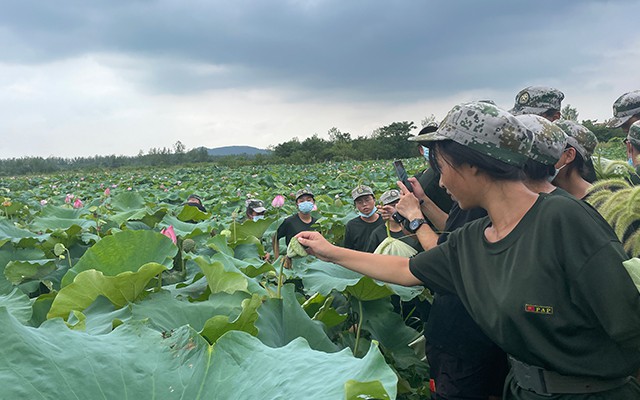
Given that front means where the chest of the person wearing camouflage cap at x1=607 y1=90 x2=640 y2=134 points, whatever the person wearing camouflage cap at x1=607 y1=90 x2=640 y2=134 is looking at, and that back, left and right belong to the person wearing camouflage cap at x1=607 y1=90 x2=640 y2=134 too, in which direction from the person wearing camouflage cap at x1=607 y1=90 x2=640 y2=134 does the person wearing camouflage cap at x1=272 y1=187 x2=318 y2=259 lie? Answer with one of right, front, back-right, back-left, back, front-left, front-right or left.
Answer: front

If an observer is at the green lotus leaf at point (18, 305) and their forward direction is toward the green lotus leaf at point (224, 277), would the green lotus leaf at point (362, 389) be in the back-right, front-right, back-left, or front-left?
front-right

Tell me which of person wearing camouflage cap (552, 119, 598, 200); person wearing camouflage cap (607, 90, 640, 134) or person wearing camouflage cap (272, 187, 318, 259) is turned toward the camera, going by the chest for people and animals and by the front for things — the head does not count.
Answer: person wearing camouflage cap (272, 187, 318, 259)

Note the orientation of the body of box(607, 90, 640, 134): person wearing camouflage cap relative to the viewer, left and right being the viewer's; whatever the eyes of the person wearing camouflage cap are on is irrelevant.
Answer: facing to the left of the viewer

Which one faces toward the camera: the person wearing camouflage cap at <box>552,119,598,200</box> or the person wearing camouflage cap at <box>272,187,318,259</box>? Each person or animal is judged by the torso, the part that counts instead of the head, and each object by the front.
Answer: the person wearing camouflage cap at <box>272,187,318,259</box>

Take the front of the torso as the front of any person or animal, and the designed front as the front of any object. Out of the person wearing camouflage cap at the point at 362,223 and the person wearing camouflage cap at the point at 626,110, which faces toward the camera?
the person wearing camouflage cap at the point at 362,223

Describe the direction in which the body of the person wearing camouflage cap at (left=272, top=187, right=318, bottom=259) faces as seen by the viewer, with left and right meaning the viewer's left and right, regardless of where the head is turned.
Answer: facing the viewer

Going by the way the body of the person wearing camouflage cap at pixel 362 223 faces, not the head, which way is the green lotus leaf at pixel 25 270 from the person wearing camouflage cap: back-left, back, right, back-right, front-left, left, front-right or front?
front-right

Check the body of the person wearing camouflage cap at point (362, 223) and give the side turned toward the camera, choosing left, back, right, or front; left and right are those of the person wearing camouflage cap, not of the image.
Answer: front

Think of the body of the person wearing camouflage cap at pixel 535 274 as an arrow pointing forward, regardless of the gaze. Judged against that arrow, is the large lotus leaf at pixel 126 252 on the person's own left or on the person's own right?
on the person's own right

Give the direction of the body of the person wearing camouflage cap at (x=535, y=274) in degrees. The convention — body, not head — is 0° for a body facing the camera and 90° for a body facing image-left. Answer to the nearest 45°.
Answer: approximately 45°

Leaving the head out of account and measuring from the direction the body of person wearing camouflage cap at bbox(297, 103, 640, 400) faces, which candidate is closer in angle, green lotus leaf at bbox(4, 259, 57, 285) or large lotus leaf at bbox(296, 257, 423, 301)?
the green lotus leaf
